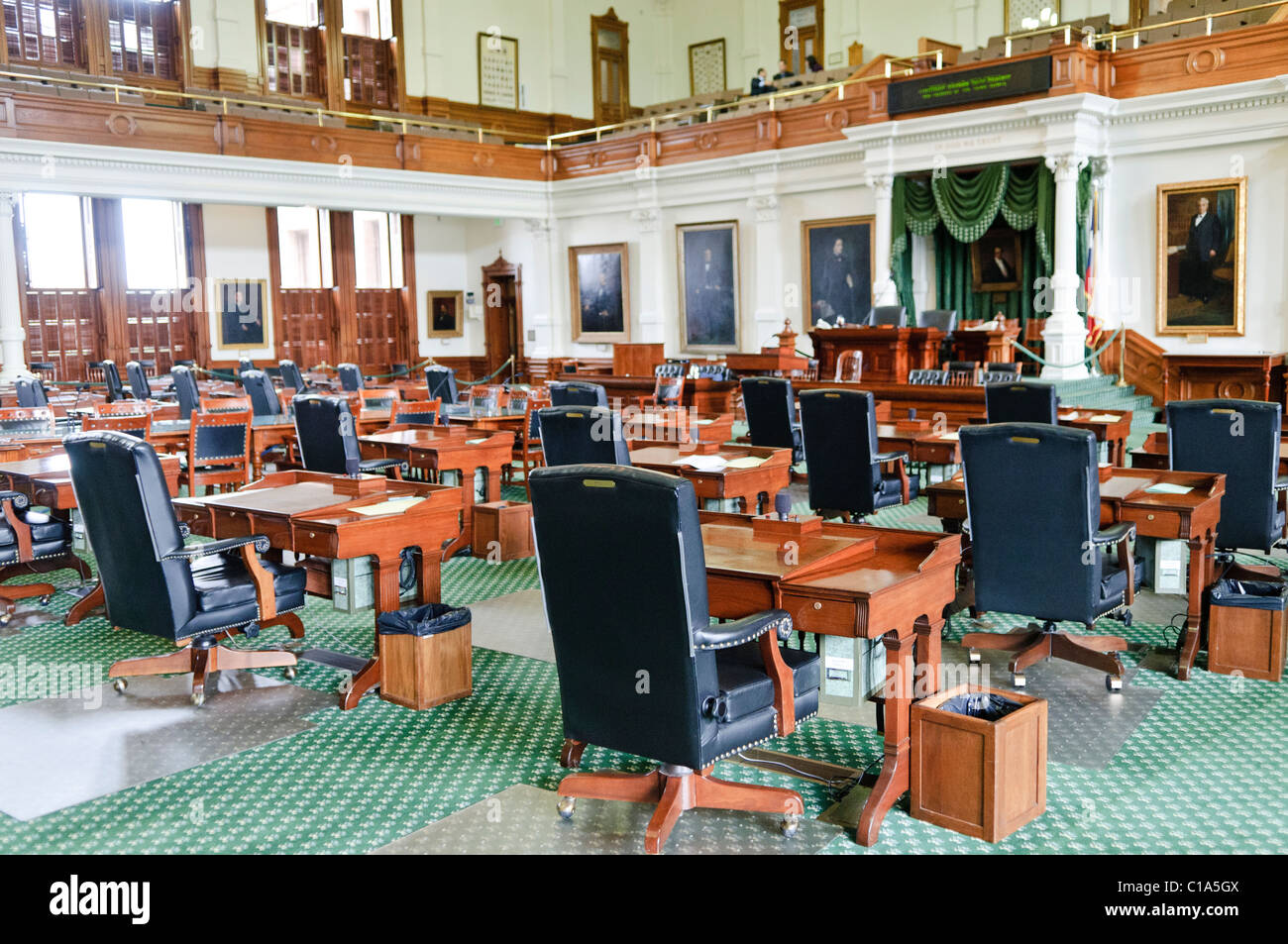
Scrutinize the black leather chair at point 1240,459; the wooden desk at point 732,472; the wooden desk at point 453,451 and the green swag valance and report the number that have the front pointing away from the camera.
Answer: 1

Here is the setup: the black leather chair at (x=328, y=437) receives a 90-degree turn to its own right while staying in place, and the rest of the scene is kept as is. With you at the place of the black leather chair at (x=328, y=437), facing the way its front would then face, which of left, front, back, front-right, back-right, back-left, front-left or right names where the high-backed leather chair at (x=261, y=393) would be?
back-left

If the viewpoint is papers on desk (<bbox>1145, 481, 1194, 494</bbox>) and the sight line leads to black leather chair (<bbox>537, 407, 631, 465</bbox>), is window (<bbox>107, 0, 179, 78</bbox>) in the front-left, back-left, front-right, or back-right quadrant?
front-right

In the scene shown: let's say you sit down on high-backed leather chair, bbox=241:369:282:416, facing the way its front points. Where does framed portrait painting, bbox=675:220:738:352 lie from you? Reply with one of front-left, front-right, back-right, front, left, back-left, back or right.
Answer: front

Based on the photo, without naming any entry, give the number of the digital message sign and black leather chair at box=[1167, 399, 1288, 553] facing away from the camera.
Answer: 1

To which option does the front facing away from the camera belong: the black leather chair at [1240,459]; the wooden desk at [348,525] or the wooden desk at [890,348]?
the black leather chair

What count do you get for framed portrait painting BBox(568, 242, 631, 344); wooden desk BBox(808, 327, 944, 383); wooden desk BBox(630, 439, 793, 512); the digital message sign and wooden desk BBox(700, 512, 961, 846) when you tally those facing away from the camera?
0

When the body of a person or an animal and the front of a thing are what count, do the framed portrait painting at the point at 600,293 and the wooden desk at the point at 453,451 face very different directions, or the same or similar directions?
same or similar directions

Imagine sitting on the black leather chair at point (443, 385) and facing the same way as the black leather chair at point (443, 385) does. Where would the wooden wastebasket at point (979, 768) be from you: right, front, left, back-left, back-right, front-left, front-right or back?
back-right

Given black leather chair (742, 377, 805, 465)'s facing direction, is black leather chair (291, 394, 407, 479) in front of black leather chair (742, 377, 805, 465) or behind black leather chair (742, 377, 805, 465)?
behind

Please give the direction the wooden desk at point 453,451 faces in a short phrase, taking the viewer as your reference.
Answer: facing the viewer and to the left of the viewer

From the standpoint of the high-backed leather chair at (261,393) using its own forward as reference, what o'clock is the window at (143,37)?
The window is roughly at 10 o'clock from the high-backed leather chair.

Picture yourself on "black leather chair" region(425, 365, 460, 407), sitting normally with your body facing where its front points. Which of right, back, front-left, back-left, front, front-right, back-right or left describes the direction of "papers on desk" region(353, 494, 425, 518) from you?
back-right

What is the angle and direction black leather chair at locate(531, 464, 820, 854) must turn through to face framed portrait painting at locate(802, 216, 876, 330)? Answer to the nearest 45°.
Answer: approximately 45° to its left

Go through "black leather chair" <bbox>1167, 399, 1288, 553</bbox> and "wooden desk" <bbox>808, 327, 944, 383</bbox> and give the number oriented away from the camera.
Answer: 1

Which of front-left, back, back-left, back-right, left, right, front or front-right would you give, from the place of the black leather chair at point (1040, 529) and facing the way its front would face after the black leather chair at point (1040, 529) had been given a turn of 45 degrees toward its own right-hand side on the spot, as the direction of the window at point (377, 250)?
back-left

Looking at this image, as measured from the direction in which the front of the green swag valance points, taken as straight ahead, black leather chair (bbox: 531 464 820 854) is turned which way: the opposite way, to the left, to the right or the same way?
the opposite way

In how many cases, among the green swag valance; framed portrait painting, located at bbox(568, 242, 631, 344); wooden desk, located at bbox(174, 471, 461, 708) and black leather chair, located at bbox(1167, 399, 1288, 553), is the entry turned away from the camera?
1

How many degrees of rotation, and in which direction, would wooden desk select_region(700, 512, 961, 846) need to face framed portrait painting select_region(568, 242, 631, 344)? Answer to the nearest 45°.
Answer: approximately 135° to its right

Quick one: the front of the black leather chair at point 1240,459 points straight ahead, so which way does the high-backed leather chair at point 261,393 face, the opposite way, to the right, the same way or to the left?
the same way

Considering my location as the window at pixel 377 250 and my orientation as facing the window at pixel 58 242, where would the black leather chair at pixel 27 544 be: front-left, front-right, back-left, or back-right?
front-left

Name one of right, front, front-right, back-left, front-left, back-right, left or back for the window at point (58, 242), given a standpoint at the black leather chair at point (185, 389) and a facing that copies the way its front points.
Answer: front-left
